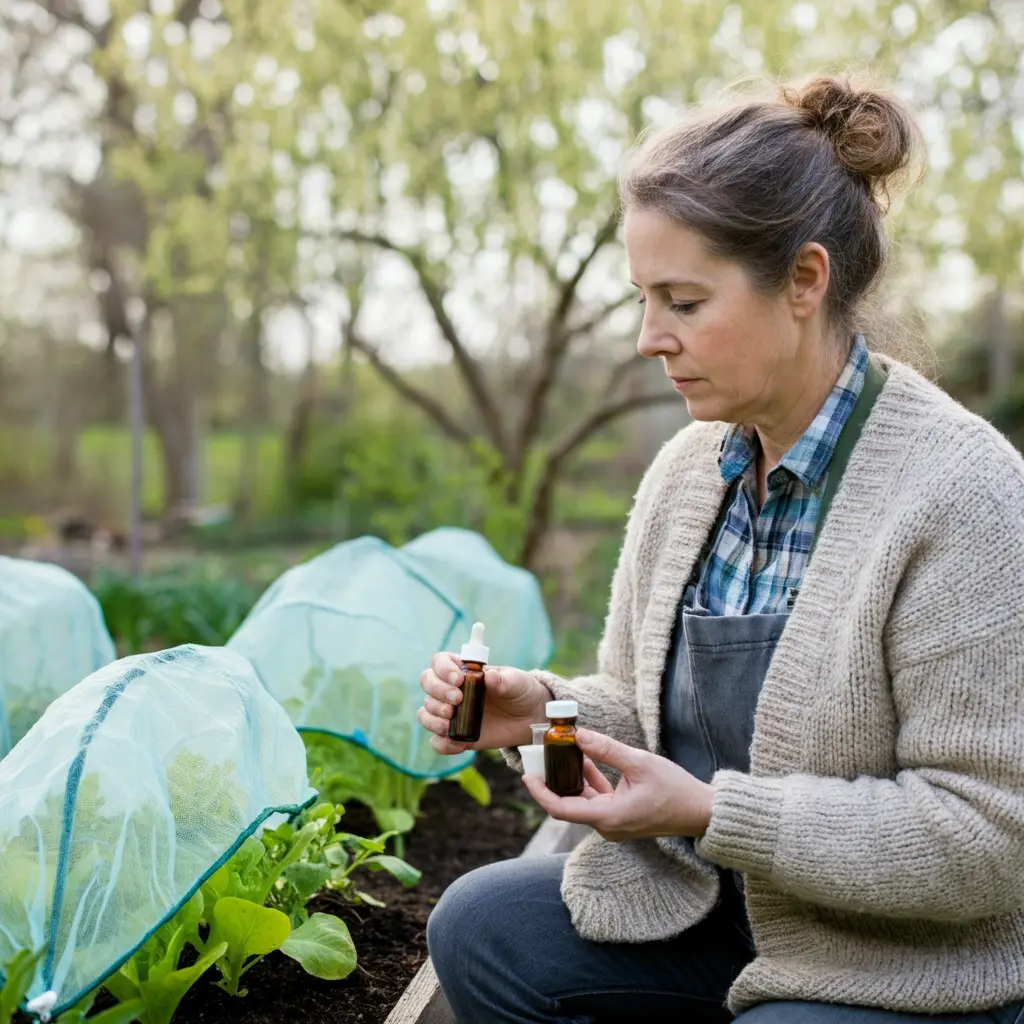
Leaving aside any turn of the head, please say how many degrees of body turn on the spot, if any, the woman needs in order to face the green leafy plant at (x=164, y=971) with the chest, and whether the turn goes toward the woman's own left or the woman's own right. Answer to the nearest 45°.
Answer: approximately 45° to the woman's own right

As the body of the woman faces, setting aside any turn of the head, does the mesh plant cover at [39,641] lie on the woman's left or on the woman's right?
on the woman's right

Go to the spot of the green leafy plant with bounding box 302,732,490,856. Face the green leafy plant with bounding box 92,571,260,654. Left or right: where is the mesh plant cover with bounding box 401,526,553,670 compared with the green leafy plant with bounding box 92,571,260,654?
right

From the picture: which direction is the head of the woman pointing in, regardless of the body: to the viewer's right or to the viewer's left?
to the viewer's left

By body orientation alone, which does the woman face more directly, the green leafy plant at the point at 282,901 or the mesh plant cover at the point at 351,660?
the green leafy plant

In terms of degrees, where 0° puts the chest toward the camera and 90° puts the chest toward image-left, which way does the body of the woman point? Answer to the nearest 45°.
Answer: approximately 45°

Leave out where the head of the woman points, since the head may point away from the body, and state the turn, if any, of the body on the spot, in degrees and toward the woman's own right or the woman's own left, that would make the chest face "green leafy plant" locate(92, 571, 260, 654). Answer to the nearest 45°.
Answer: approximately 90° to the woman's own right
